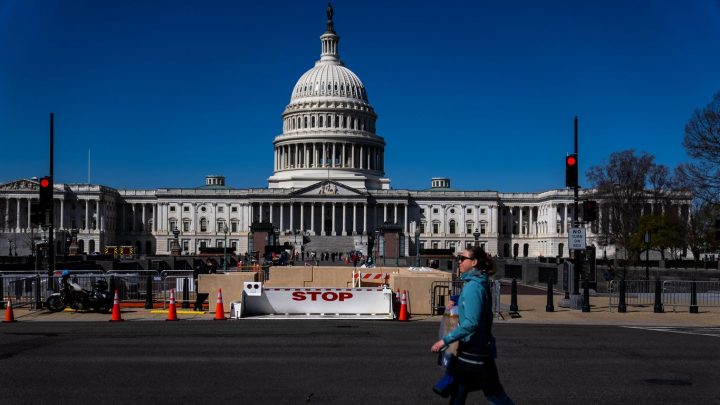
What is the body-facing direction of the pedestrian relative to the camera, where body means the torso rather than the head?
to the viewer's left

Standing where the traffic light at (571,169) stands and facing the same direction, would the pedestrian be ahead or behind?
ahead

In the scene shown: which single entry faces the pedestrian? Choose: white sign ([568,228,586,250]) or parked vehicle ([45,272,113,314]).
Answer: the white sign

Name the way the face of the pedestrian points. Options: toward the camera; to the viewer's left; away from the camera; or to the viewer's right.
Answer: to the viewer's left

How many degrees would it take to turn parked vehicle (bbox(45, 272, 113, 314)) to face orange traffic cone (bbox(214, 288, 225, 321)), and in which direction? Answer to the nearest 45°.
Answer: approximately 135° to its left

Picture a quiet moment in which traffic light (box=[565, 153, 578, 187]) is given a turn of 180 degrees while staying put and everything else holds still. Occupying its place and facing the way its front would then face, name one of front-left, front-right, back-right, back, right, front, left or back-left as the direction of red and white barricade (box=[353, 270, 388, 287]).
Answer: left

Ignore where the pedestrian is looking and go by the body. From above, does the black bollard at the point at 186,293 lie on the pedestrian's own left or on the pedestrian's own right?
on the pedestrian's own right

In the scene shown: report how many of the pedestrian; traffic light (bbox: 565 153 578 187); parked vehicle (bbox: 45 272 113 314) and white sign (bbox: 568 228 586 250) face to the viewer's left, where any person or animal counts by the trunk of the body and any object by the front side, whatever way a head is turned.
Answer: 2

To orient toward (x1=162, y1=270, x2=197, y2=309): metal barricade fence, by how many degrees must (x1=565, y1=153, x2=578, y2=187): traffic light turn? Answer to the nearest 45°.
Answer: approximately 90° to its right

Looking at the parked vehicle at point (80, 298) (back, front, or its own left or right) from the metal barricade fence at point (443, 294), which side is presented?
back

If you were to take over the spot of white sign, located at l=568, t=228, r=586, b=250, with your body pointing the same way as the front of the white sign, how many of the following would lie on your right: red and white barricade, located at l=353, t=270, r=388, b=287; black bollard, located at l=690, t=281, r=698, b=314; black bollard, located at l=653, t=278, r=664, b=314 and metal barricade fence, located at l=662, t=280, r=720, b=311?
1

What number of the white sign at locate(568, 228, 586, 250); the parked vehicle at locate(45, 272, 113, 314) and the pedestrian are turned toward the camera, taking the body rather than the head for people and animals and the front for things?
1

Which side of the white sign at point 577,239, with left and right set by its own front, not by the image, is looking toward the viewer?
front

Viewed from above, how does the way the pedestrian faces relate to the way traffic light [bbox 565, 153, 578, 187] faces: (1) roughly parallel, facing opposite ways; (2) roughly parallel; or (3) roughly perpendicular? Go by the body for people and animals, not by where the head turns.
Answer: roughly perpendicular

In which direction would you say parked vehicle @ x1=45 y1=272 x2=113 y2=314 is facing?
to the viewer's left

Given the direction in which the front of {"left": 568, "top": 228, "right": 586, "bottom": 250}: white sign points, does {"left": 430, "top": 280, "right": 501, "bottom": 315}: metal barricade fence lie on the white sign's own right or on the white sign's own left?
on the white sign's own right
